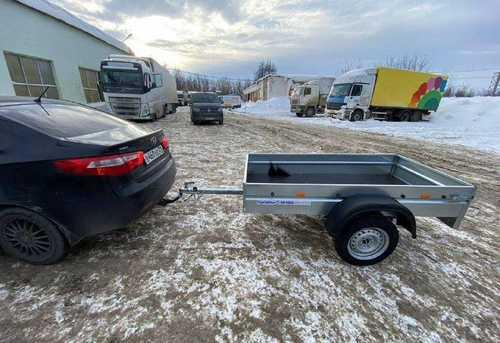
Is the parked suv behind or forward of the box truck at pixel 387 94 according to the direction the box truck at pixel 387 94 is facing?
forward

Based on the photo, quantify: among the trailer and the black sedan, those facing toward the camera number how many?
0

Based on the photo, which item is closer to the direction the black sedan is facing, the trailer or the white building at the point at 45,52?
the white building

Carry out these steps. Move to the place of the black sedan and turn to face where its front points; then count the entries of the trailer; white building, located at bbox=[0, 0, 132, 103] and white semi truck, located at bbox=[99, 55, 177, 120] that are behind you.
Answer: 1

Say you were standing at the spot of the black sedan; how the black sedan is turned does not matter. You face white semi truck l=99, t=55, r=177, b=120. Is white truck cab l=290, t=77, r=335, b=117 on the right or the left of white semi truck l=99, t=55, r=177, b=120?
right

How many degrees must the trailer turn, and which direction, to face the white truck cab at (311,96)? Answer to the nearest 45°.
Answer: approximately 90° to its right

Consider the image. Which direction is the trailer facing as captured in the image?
to the viewer's left

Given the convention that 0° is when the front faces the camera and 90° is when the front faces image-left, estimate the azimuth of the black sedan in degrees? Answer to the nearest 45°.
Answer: approximately 135°

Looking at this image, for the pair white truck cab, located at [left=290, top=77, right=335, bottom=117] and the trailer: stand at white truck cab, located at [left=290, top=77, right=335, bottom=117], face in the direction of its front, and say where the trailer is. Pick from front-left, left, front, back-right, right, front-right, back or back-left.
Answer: front-left

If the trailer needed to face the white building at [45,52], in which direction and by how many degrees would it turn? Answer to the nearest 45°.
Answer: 0° — it already faces it

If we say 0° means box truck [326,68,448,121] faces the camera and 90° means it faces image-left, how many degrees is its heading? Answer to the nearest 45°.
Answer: approximately 45°
